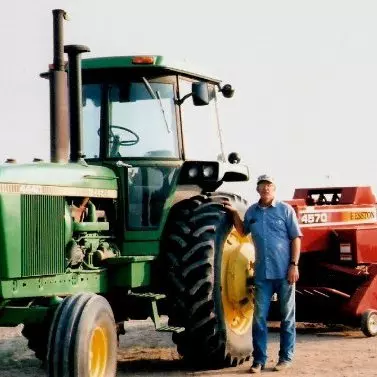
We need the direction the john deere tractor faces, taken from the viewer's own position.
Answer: facing the viewer and to the left of the viewer

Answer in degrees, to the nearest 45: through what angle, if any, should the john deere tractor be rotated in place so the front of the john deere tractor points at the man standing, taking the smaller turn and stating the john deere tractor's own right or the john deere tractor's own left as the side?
approximately 135° to the john deere tractor's own left
